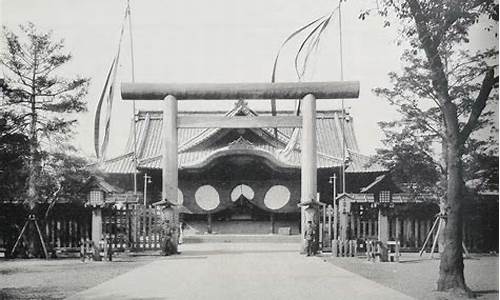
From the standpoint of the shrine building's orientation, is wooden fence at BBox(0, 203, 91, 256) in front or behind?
in front

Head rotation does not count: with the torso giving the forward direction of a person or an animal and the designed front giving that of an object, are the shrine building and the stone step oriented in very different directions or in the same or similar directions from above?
same or similar directions

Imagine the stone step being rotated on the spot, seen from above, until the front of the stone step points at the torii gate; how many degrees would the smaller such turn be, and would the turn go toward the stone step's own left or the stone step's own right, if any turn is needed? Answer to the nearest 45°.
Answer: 0° — it already faces it

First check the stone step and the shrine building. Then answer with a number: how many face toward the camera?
2

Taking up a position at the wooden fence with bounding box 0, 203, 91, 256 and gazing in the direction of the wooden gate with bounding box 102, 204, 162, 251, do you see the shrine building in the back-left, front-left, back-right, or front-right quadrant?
front-left

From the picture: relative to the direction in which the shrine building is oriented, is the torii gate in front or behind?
in front

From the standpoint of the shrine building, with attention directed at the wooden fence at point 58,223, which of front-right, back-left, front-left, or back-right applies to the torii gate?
front-left

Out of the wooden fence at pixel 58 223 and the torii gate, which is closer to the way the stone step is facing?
the torii gate

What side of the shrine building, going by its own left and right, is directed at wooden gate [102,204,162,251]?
front

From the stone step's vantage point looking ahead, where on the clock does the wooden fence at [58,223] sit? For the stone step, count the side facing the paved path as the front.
The wooden fence is roughly at 1 o'clock from the stone step.

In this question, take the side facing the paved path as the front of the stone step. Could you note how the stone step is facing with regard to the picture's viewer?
facing the viewer

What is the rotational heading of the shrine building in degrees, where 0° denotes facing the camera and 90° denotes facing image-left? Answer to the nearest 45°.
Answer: approximately 0°

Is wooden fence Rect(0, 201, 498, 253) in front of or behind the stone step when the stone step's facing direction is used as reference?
in front
